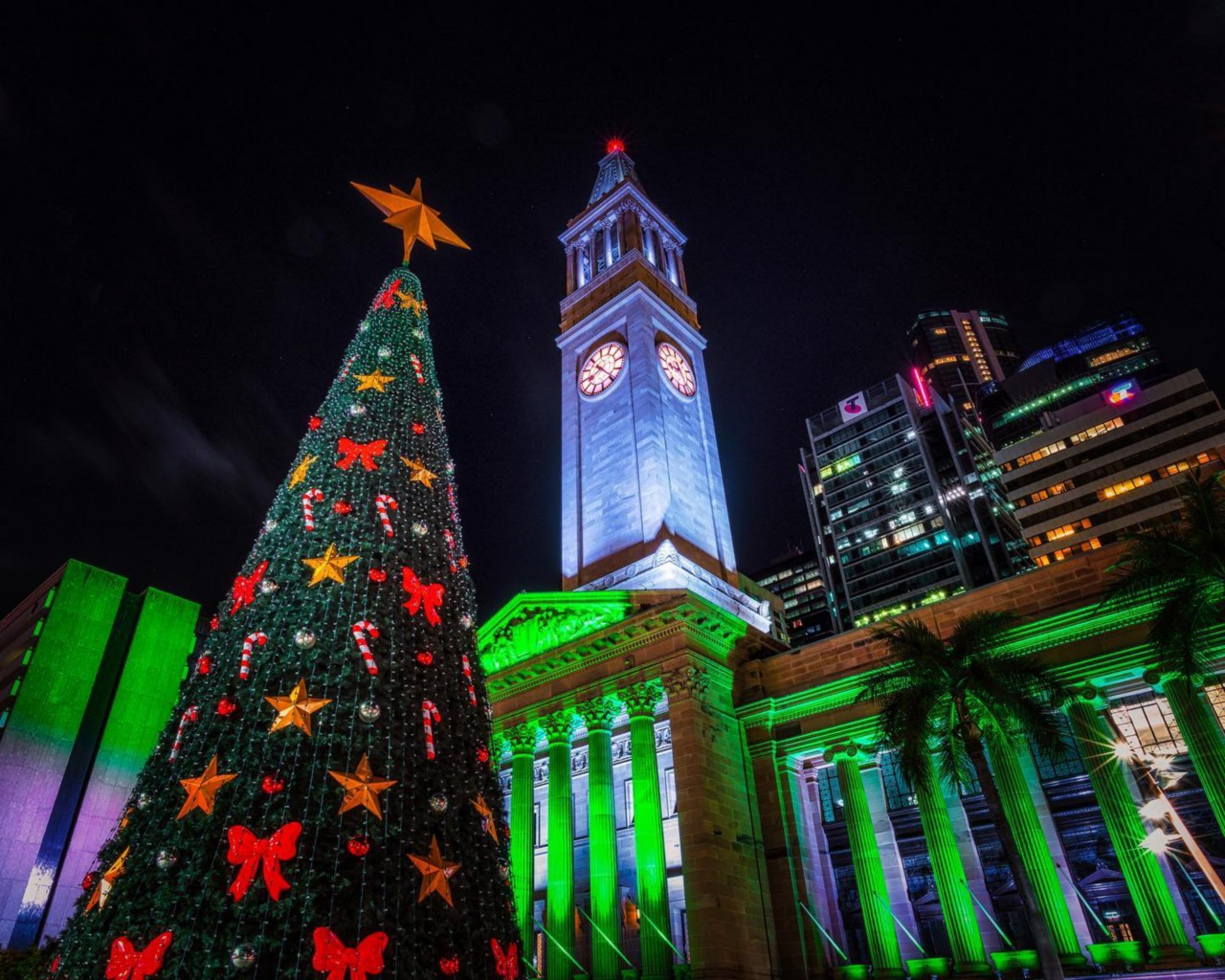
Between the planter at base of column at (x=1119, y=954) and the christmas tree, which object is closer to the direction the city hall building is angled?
the christmas tree

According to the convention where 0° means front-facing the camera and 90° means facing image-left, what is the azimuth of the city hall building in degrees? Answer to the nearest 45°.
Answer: approximately 45°

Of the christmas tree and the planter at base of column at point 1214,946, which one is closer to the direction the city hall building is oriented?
the christmas tree
